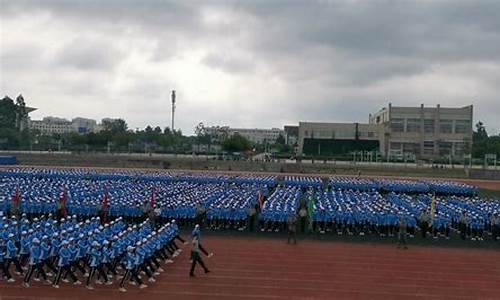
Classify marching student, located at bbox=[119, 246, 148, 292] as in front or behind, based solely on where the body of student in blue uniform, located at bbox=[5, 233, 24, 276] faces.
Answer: in front

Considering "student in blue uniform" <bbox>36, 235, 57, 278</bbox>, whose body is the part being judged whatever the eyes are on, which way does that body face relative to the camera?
to the viewer's right

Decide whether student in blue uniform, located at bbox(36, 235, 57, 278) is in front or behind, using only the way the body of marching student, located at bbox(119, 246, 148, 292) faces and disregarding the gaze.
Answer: behind

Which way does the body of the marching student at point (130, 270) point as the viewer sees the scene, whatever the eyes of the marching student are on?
to the viewer's right

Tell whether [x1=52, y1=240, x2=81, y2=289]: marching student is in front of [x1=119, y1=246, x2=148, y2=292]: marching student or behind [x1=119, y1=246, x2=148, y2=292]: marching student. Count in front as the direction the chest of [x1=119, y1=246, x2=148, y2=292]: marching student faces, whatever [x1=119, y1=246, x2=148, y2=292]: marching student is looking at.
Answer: behind

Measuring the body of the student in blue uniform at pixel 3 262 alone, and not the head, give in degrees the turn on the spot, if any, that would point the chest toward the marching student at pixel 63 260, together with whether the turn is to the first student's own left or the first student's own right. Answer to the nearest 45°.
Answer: approximately 45° to the first student's own right

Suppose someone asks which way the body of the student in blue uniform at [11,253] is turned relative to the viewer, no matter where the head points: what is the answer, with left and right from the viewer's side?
facing to the right of the viewer

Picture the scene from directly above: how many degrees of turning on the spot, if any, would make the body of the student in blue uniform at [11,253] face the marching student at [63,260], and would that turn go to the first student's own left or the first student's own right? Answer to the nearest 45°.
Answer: approximately 45° to the first student's own right
